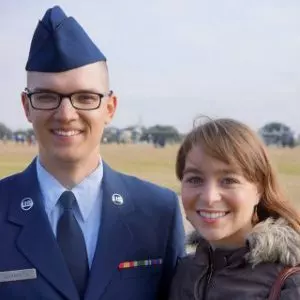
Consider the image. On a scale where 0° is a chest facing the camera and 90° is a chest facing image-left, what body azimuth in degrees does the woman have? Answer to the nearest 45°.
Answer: approximately 45°

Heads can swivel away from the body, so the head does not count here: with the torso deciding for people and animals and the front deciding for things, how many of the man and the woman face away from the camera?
0

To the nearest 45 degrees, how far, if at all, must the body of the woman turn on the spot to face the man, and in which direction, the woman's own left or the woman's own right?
approximately 45° to the woman's own right

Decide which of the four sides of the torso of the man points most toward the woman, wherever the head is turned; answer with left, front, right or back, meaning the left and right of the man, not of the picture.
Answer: left

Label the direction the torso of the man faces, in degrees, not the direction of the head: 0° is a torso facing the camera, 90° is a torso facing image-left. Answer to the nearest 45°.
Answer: approximately 0°
